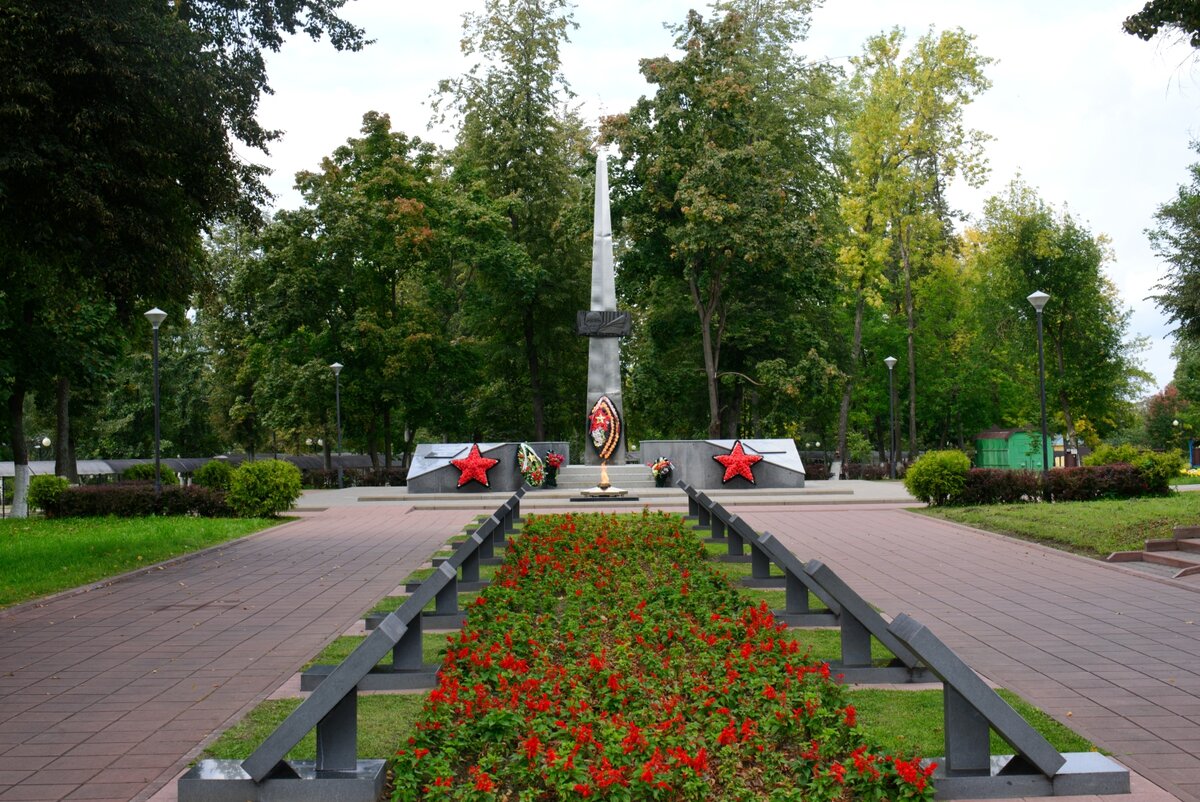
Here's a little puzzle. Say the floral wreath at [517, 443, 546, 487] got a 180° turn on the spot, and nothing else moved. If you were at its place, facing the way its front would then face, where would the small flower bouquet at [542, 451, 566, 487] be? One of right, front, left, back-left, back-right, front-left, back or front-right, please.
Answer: front-right

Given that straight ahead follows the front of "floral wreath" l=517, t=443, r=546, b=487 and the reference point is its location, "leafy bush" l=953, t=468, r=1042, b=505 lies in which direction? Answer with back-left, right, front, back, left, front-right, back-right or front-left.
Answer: front-left

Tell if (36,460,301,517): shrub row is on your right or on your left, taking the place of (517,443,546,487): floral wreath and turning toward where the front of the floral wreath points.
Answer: on your right

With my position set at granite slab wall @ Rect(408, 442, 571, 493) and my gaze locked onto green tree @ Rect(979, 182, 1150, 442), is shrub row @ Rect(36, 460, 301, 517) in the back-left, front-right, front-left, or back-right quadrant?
back-right

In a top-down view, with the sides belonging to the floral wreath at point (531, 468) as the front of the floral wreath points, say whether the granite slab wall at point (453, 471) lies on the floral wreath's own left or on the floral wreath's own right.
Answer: on the floral wreath's own right

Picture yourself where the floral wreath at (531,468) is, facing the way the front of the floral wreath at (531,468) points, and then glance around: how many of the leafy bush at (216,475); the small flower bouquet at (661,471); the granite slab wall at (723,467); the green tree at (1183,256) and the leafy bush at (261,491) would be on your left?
3

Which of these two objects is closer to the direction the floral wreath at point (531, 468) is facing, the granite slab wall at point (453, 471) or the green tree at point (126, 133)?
the green tree

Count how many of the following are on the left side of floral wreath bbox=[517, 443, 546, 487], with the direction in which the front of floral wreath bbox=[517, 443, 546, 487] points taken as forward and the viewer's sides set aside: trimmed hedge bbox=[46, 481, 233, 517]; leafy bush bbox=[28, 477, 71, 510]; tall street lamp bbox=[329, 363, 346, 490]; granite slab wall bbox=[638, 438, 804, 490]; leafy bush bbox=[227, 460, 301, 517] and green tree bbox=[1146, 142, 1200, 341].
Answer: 2

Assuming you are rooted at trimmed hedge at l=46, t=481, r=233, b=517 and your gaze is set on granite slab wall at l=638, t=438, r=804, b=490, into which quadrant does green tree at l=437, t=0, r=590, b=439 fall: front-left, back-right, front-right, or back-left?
front-left

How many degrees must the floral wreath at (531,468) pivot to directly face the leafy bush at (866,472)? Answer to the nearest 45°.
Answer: approximately 135° to its left

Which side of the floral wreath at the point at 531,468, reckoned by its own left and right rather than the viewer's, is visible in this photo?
front

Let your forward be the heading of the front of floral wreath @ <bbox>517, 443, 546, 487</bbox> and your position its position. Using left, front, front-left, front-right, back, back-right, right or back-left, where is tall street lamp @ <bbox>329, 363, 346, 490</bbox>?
back-right

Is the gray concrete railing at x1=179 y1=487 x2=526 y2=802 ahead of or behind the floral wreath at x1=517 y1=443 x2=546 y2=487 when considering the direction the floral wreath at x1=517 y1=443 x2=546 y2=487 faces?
ahead

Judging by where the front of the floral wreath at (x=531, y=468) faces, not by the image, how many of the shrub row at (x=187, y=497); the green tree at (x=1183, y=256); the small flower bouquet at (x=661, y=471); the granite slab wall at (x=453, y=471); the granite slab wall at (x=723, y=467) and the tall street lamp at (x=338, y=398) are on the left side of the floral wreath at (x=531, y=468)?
3

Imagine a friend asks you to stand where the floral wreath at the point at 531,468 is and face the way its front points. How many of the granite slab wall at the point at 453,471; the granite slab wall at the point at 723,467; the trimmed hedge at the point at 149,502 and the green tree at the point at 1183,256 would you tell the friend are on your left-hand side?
2

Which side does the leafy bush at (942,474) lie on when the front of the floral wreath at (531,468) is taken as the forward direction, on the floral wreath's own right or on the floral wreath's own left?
on the floral wreath's own left

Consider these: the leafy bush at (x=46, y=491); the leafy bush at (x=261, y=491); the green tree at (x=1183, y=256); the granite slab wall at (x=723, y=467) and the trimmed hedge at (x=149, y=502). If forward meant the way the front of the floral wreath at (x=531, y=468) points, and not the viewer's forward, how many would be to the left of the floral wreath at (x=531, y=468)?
2

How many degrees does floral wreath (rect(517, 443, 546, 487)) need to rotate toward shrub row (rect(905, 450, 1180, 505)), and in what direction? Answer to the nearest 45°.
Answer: approximately 45° to its left

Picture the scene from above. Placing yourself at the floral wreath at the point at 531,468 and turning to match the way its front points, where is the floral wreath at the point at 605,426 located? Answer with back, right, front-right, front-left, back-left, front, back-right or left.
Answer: back-left

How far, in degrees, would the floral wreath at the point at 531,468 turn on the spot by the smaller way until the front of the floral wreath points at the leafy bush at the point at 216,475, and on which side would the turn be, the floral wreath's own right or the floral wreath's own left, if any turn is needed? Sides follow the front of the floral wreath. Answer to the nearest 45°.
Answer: approximately 45° to the floral wreath's own right
